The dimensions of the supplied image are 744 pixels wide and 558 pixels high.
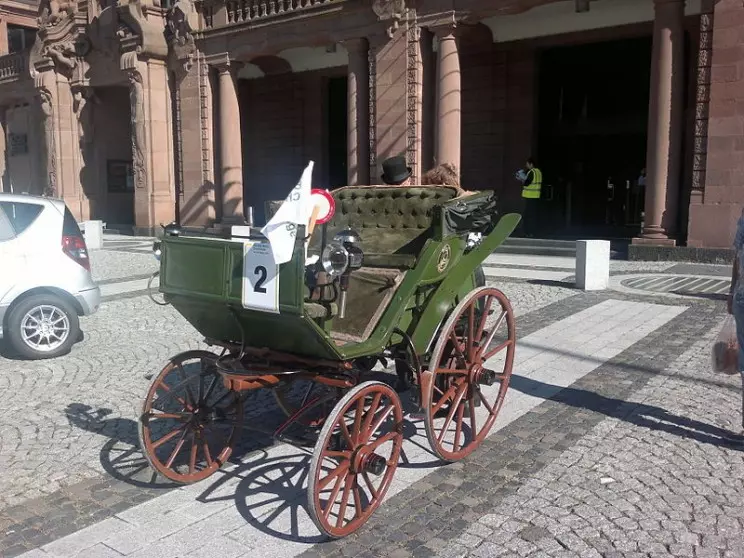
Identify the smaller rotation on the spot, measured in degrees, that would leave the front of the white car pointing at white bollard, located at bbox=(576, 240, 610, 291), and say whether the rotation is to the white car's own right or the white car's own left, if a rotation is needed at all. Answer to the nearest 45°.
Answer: approximately 180°

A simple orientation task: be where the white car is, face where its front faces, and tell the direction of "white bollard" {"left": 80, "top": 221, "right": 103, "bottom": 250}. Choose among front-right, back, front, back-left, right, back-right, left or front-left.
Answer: right

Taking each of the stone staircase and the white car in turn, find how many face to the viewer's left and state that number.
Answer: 1

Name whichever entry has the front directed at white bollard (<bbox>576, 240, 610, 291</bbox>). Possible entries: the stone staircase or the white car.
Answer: the stone staircase

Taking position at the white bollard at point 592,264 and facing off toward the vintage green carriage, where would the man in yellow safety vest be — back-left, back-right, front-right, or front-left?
back-right

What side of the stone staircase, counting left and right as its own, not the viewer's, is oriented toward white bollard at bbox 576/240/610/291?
front

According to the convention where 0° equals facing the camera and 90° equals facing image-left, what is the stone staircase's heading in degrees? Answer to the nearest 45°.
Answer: approximately 0°

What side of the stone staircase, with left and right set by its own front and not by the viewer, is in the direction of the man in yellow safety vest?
back

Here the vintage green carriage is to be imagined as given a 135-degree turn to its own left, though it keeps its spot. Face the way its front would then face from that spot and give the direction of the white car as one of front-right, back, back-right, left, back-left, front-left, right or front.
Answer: back-left

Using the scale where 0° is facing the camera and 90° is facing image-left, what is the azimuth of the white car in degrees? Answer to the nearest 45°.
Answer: approximately 90°

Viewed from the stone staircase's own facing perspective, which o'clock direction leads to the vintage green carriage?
The vintage green carriage is roughly at 12 o'clock from the stone staircase.

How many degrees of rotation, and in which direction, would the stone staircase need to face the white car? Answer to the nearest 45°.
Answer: approximately 45° to its right

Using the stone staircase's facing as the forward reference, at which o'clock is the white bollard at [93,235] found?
The white bollard is roughly at 3 o'clock from the stone staircase.
